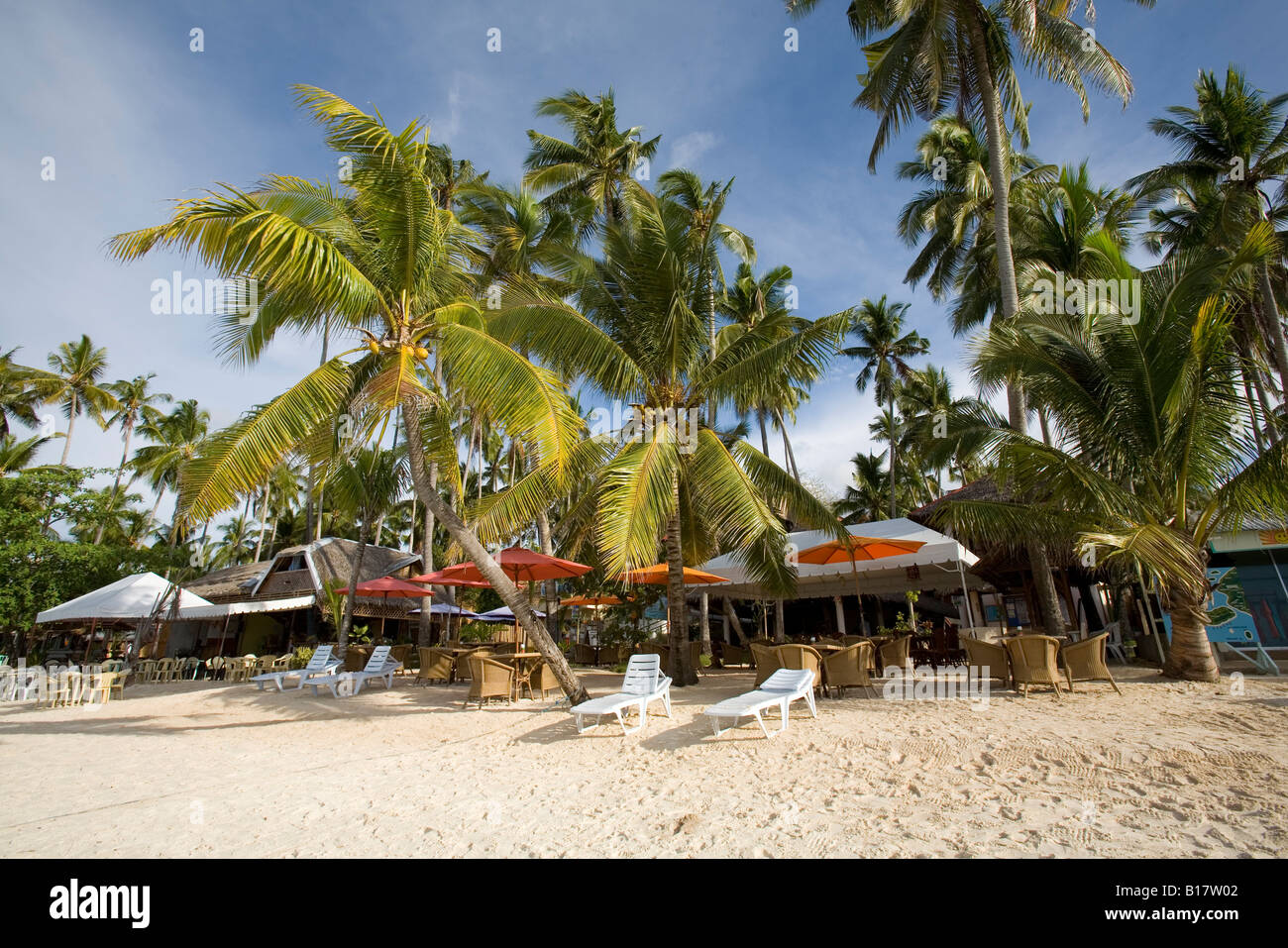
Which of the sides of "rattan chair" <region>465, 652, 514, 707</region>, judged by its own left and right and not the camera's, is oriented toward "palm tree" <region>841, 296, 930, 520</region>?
front

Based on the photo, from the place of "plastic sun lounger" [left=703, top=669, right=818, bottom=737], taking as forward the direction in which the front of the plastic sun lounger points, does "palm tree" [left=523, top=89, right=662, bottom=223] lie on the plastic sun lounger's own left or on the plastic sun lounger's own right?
on the plastic sun lounger's own right

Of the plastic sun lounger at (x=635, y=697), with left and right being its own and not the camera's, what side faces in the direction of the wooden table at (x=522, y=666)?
right

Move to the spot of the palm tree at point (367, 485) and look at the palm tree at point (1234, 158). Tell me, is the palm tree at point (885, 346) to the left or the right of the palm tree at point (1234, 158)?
left

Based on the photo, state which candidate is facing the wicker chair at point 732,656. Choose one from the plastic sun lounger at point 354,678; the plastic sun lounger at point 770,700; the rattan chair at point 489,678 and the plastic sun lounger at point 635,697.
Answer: the rattan chair

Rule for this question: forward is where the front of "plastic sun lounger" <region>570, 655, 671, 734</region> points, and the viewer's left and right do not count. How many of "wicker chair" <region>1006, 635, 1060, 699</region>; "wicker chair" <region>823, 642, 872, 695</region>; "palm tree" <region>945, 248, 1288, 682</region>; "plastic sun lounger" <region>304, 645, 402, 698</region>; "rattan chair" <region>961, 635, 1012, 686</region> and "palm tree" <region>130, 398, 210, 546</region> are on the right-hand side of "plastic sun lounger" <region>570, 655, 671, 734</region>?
2

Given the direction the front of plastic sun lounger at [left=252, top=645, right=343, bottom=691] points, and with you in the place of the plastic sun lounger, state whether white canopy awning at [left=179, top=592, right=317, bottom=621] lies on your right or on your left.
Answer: on your right

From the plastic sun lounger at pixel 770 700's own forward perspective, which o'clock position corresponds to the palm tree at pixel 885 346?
The palm tree is roughly at 5 o'clock from the plastic sun lounger.

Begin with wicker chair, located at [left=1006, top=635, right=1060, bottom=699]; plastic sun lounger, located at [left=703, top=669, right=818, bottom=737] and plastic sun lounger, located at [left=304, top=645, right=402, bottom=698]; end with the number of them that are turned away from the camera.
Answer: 1

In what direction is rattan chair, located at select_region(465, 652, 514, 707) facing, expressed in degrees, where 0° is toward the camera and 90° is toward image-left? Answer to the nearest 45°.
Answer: approximately 225°

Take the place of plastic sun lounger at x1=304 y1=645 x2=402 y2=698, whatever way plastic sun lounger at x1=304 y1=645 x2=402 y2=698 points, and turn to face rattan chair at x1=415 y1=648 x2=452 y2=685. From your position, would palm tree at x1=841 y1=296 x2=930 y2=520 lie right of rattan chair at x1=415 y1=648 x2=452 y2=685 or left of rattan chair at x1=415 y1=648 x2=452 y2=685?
left

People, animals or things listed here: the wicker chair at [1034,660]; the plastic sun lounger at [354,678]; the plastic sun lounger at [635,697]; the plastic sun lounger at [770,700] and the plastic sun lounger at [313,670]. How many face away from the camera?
1

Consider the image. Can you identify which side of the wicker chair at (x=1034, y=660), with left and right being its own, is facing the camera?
back
